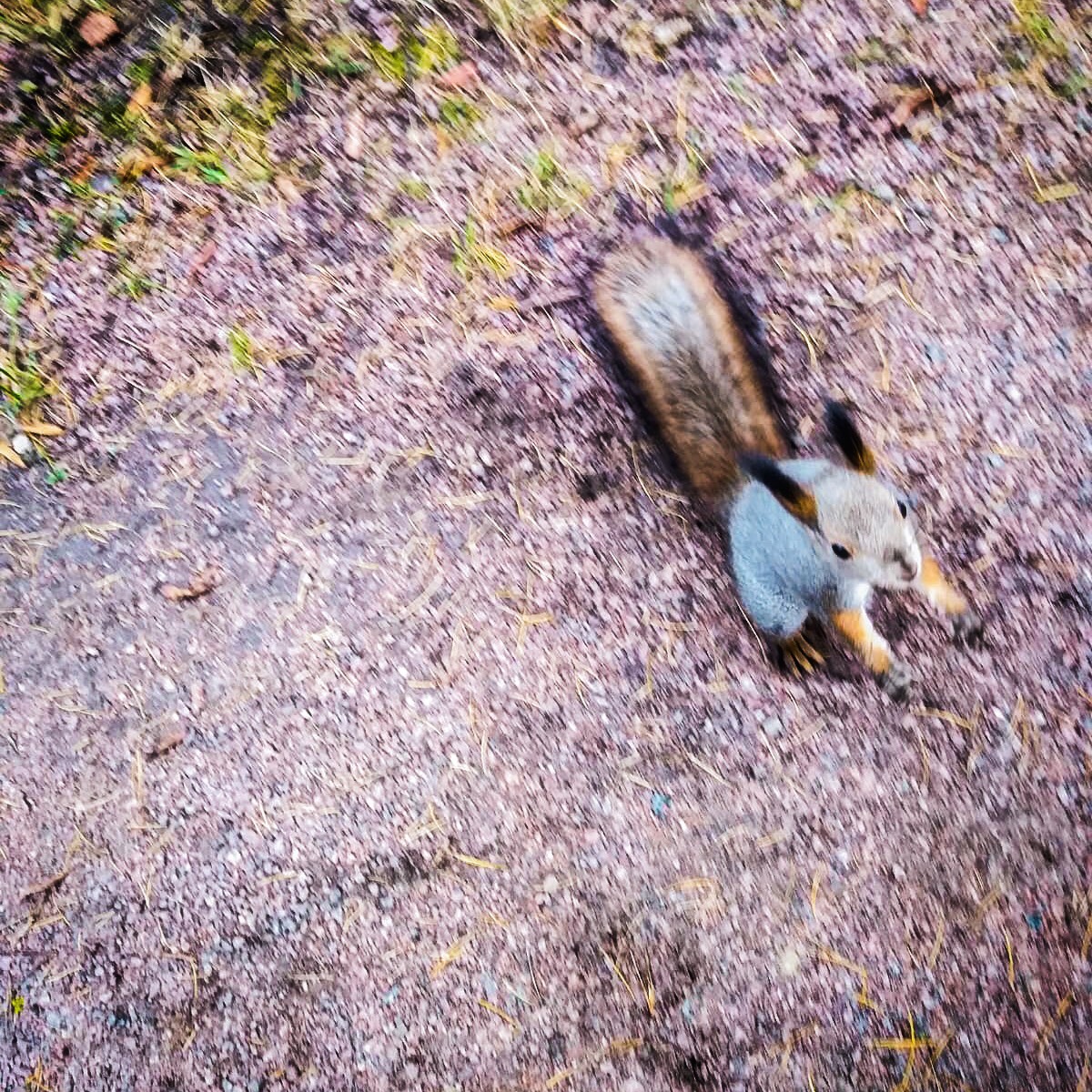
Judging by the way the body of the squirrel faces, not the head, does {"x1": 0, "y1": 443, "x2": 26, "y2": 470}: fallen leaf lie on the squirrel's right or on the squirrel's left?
on the squirrel's right

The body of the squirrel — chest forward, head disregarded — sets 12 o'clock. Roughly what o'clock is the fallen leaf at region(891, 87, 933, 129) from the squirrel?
The fallen leaf is roughly at 7 o'clock from the squirrel.

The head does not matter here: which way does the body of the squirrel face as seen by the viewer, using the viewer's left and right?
facing the viewer and to the right of the viewer

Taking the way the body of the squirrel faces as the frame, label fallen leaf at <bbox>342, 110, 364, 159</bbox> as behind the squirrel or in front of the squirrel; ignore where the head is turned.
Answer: behind

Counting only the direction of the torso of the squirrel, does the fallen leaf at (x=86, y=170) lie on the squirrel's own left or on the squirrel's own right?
on the squirrel's own right

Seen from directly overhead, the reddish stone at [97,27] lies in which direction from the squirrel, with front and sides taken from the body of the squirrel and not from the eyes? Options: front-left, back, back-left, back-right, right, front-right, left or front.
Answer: back-right

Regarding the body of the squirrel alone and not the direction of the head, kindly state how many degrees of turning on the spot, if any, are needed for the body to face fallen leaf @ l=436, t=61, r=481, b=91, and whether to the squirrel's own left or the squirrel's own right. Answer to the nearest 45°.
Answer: approximately 135° to the squirrel's own right

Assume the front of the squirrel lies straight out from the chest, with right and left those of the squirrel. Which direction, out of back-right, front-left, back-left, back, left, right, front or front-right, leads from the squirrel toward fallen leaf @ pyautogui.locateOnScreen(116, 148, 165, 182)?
back-right

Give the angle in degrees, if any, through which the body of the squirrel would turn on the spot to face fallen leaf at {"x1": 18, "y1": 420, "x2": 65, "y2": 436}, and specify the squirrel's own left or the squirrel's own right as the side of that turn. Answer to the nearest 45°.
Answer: approximately 135° to the squirrel's own right
